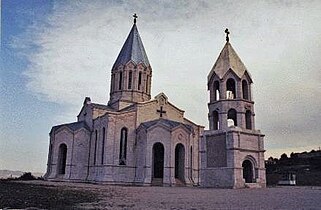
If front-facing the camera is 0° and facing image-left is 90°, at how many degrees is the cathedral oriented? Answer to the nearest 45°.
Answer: approximately 315°
